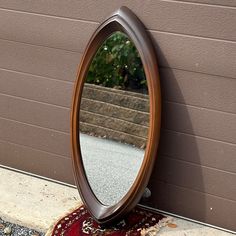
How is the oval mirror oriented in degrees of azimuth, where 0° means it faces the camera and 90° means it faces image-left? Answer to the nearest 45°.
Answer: approximately 45°

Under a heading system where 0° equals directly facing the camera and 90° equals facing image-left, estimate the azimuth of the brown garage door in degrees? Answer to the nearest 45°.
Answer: approximately 45°
